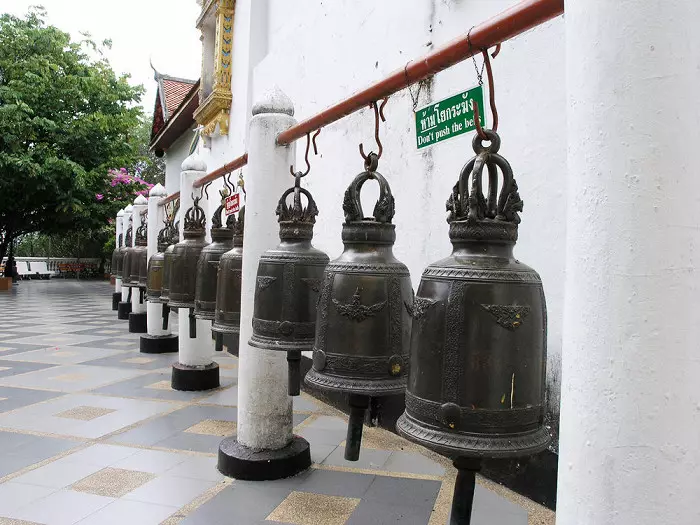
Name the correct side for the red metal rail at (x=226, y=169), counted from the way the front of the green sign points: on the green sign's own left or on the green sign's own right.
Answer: on the green sign's own right

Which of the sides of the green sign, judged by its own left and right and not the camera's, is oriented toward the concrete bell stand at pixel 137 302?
right

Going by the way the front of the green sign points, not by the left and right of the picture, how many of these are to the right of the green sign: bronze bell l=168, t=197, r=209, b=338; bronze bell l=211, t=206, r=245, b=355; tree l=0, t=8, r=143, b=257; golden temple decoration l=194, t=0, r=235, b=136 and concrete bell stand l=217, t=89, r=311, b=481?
5

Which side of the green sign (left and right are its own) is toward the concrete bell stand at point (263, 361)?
right

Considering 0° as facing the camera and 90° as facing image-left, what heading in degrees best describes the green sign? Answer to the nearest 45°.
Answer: approximately 45°

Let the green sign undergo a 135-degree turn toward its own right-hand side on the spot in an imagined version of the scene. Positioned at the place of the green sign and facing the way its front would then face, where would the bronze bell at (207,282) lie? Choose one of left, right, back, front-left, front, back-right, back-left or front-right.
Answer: front-left

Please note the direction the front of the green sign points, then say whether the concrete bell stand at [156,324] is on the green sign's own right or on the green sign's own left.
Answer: on the green sign's own right

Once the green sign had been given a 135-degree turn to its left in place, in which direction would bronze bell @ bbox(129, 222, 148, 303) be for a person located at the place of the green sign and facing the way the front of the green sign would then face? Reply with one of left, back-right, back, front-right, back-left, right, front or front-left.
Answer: back-left
